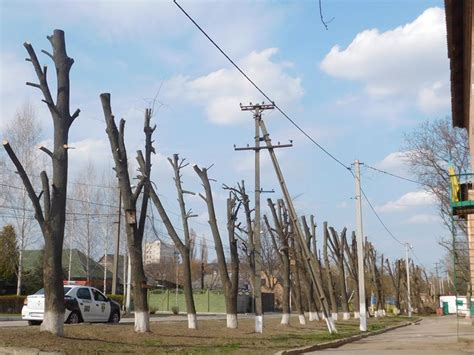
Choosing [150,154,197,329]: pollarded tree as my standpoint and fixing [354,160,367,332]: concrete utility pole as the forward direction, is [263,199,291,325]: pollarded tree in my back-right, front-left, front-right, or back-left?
front-left

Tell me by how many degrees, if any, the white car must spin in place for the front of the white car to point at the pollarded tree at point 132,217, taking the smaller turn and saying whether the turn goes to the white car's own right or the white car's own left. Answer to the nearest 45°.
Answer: approximately 135° to the white car's own right

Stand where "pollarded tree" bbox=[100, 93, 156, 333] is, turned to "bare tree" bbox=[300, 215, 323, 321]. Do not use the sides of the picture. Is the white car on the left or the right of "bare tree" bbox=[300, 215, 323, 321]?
left

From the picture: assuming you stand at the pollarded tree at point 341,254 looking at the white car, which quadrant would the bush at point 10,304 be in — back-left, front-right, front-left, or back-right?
front-right

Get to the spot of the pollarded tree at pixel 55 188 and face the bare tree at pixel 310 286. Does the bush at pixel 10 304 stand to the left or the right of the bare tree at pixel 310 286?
left
